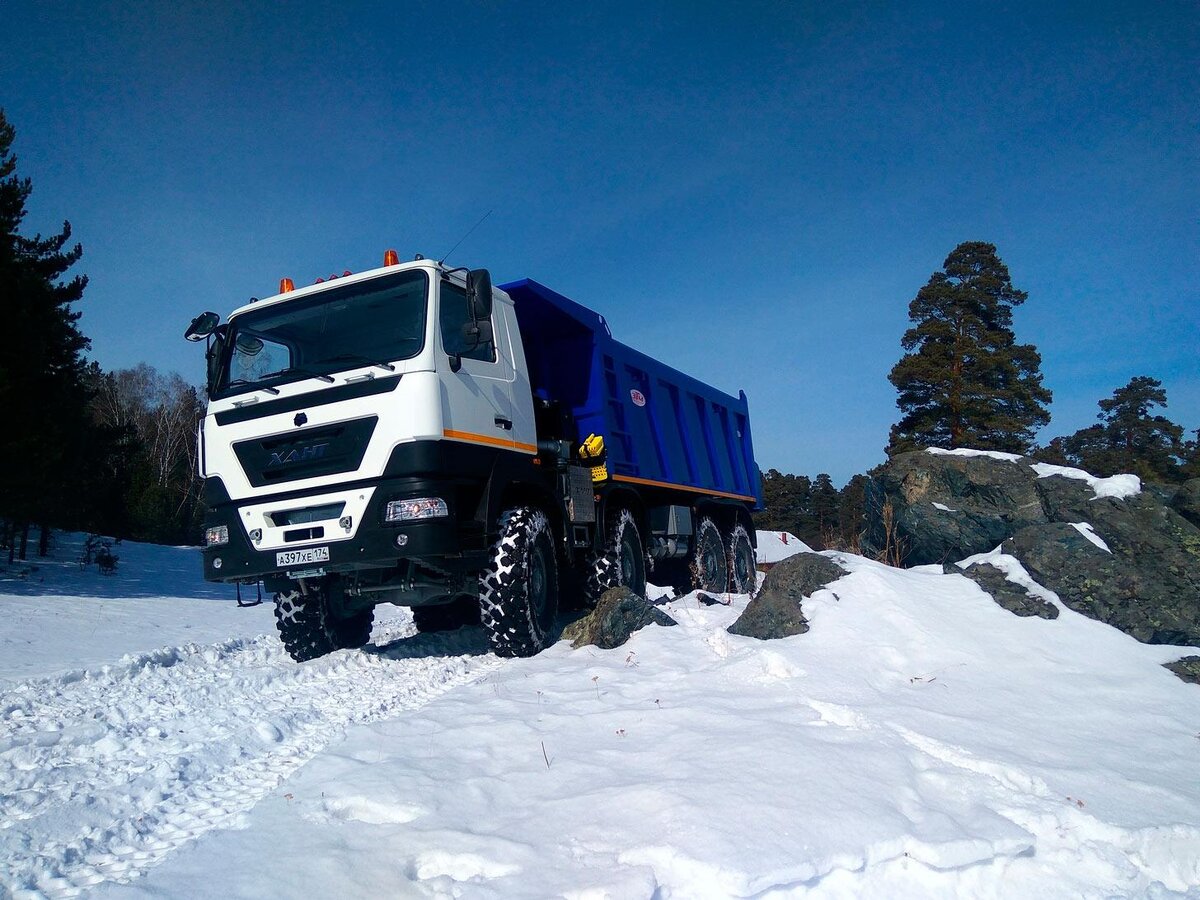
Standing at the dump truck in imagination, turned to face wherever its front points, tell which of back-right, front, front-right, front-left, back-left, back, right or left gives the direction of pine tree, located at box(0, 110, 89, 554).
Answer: right

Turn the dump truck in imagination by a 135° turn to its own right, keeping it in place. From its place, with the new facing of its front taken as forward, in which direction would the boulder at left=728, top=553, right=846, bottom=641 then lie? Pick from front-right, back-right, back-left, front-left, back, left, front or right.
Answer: right

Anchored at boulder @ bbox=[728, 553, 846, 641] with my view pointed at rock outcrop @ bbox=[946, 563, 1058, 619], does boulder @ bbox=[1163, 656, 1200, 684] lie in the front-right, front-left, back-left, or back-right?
front-right

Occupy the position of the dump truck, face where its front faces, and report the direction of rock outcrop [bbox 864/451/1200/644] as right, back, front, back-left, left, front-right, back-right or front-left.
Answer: back-left

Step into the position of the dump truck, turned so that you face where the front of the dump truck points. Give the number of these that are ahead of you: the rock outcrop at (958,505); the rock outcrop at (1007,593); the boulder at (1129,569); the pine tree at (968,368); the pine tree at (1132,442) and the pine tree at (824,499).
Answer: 0

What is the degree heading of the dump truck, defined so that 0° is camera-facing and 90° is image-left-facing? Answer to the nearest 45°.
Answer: approximately 45°

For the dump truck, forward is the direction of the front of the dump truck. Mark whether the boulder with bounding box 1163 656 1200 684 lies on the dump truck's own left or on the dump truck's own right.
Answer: on the dump truck's own left

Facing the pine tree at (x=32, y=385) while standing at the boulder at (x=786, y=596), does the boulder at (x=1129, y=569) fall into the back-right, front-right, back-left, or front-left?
back-right

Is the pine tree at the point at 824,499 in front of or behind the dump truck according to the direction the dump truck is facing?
behind

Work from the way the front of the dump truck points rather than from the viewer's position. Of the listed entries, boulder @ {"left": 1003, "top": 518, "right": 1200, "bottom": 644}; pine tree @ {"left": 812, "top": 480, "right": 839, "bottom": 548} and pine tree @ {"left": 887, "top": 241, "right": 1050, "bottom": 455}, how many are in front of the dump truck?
0

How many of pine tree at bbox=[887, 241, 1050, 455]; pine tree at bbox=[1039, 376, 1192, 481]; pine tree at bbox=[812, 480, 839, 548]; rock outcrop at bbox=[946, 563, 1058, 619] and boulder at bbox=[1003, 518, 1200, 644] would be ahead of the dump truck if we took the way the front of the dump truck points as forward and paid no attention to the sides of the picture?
0

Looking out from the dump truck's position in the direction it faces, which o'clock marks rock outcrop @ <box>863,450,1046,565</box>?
The rock outcrop is roughly at 7 o'clock from the dump truck.

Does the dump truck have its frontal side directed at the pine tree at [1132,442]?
no

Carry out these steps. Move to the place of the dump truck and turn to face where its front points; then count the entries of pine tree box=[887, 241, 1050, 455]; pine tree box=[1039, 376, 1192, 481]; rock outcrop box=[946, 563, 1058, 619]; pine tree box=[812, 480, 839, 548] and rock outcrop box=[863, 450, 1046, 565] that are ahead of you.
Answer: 0

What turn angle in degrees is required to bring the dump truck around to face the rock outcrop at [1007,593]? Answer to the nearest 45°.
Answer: approximately 135° to its left

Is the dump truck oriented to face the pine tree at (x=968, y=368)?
no
